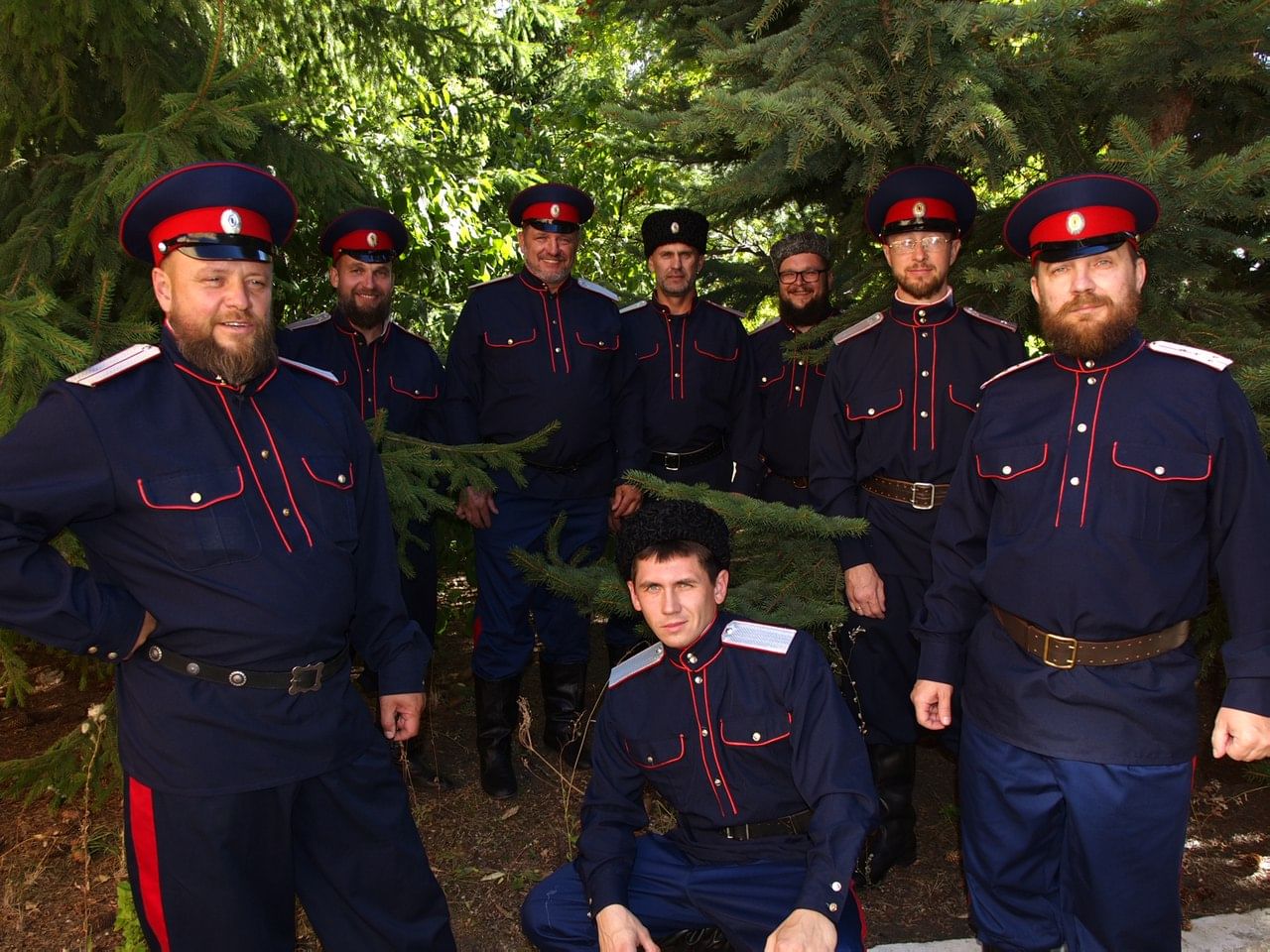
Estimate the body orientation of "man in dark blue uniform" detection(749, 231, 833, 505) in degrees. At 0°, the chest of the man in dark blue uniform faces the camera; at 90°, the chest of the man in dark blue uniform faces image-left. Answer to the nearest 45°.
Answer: approximately 0°

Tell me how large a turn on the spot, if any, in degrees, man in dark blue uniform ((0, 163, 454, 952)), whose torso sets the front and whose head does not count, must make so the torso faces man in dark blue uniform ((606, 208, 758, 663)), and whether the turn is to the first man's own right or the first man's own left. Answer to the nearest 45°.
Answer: approximately 90° to the first man's own left

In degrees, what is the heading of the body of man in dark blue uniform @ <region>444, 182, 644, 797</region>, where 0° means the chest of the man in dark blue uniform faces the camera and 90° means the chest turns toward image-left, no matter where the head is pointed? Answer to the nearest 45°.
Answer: approximately 0°

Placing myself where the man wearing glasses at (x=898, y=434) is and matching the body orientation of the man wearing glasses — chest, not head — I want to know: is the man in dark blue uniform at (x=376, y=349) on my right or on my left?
on my right

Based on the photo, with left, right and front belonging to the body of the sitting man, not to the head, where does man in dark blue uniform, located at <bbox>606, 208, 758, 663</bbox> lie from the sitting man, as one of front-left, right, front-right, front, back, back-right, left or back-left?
back
